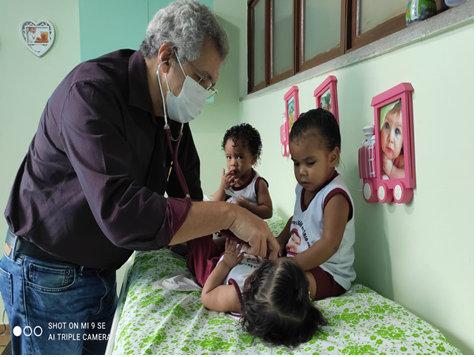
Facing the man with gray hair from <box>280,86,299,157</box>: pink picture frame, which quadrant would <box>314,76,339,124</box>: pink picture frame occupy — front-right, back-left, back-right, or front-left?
front-left

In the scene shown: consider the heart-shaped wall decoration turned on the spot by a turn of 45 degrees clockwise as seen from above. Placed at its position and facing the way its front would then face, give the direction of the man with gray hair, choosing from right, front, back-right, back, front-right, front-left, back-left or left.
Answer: front-left

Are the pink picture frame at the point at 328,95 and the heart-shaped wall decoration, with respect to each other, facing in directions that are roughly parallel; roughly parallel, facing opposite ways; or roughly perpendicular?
roughly perpendicular

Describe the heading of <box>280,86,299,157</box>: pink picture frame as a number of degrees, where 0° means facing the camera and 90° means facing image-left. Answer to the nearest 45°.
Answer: approximately 45°

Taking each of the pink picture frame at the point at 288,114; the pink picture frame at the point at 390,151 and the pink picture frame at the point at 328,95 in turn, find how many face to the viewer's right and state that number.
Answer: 0

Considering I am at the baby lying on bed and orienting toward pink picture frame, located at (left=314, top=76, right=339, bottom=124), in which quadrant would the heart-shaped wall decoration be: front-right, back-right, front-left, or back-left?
front-left

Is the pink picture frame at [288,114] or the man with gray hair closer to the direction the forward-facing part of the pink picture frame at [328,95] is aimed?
the man with gray hair

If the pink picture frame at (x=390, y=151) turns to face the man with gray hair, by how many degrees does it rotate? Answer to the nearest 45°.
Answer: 0° — it already faces them

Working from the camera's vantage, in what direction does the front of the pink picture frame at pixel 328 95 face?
facing the viewer and to the left of the viewer

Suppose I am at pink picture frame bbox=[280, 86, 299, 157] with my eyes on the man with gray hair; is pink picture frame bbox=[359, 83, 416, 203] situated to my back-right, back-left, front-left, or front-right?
front-left

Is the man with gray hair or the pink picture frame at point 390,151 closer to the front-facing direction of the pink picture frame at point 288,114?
the man with gray hair

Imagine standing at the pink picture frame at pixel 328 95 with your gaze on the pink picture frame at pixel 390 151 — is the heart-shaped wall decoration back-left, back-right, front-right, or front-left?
back-right

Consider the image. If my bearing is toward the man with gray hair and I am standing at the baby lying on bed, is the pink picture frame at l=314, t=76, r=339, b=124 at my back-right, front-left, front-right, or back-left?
back-right

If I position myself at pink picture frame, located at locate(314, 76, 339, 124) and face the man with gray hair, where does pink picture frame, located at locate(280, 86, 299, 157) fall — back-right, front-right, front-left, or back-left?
back-right

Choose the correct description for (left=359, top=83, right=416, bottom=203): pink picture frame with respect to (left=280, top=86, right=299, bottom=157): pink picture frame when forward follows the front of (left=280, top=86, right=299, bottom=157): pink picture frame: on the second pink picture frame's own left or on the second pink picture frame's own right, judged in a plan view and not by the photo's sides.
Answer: on the second pink picture frame's own left

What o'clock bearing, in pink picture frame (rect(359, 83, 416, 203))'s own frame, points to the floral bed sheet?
The floral bed sheet is roughly at 12 o'clock from the pink picture frame.

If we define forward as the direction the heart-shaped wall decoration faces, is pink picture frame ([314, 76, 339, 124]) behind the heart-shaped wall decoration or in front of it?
in front

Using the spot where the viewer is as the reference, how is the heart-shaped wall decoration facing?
facing the viewer

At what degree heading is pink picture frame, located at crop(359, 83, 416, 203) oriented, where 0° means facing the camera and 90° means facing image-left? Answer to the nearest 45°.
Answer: approximately 45°
